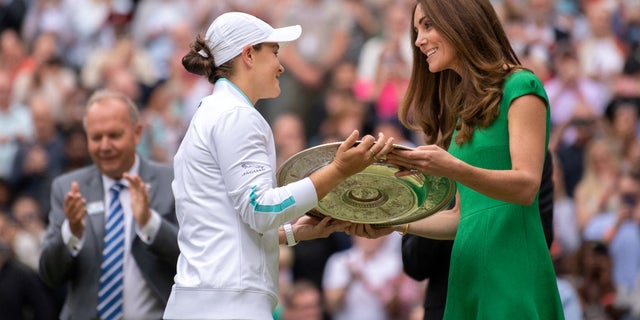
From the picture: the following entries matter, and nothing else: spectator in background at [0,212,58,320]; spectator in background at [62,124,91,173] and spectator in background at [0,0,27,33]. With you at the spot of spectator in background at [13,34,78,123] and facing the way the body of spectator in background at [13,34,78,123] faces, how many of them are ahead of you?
2

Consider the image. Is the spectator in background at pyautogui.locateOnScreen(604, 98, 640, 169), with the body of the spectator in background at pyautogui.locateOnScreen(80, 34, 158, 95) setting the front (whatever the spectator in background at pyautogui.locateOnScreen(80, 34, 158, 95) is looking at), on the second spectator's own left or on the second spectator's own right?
on the second spectator's own left

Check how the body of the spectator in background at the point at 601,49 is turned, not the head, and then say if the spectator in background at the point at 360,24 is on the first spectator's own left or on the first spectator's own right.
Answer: on the first spectator's own right

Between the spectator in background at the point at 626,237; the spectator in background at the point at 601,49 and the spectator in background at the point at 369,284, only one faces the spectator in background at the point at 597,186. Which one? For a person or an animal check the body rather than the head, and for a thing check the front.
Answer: the spectator in background at the point at 601,49

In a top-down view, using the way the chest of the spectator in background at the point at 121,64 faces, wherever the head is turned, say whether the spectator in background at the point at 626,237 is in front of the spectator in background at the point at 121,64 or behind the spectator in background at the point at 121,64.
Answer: in front

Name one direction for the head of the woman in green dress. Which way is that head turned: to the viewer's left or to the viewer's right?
to the viewer's left

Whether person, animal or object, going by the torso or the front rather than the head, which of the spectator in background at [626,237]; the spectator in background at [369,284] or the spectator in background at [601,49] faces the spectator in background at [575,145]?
the spectator in background at [601,49]

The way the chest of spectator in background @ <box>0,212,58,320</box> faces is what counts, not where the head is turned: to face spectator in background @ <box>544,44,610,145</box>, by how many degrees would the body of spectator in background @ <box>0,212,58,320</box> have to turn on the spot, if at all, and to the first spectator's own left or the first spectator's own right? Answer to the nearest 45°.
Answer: approximately 90° to the first spectator's own left

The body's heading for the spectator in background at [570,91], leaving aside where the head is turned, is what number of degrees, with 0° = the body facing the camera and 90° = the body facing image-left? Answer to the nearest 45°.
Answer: approximately 0°

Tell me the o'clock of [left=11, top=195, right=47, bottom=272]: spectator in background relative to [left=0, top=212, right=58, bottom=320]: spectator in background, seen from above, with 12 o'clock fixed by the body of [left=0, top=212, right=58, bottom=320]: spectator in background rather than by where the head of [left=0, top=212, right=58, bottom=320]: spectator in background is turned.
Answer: [left=11, top=195, right=47, bottom=272]: spectator in background is roughly at 6 o'clock from [left=0, top=212, right=58, bottom=320]: spectator in background.
